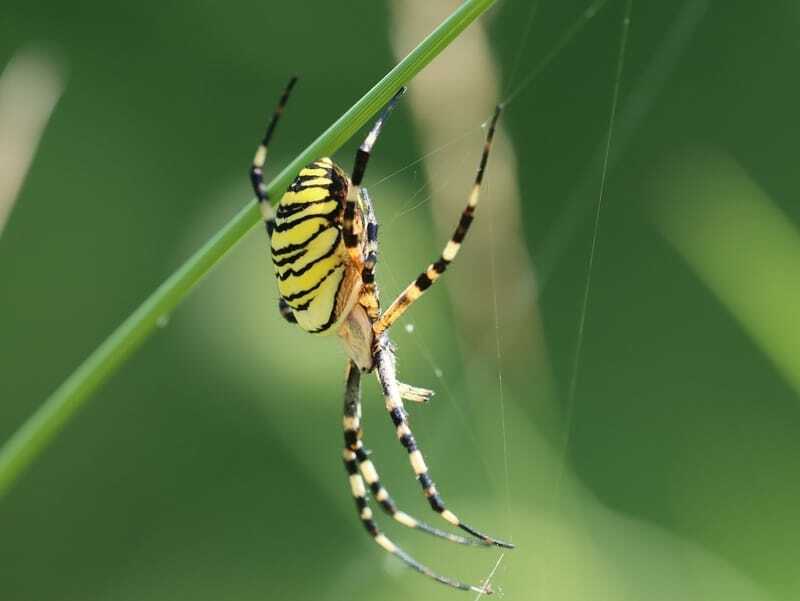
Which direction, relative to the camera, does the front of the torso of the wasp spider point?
to the viewer's right
